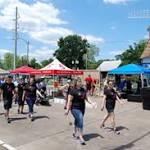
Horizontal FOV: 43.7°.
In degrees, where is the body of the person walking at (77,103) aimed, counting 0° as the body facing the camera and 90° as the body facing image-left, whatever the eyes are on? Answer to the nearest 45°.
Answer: approximately 315°

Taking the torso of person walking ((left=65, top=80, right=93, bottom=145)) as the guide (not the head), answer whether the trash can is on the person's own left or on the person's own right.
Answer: on the person's own left
